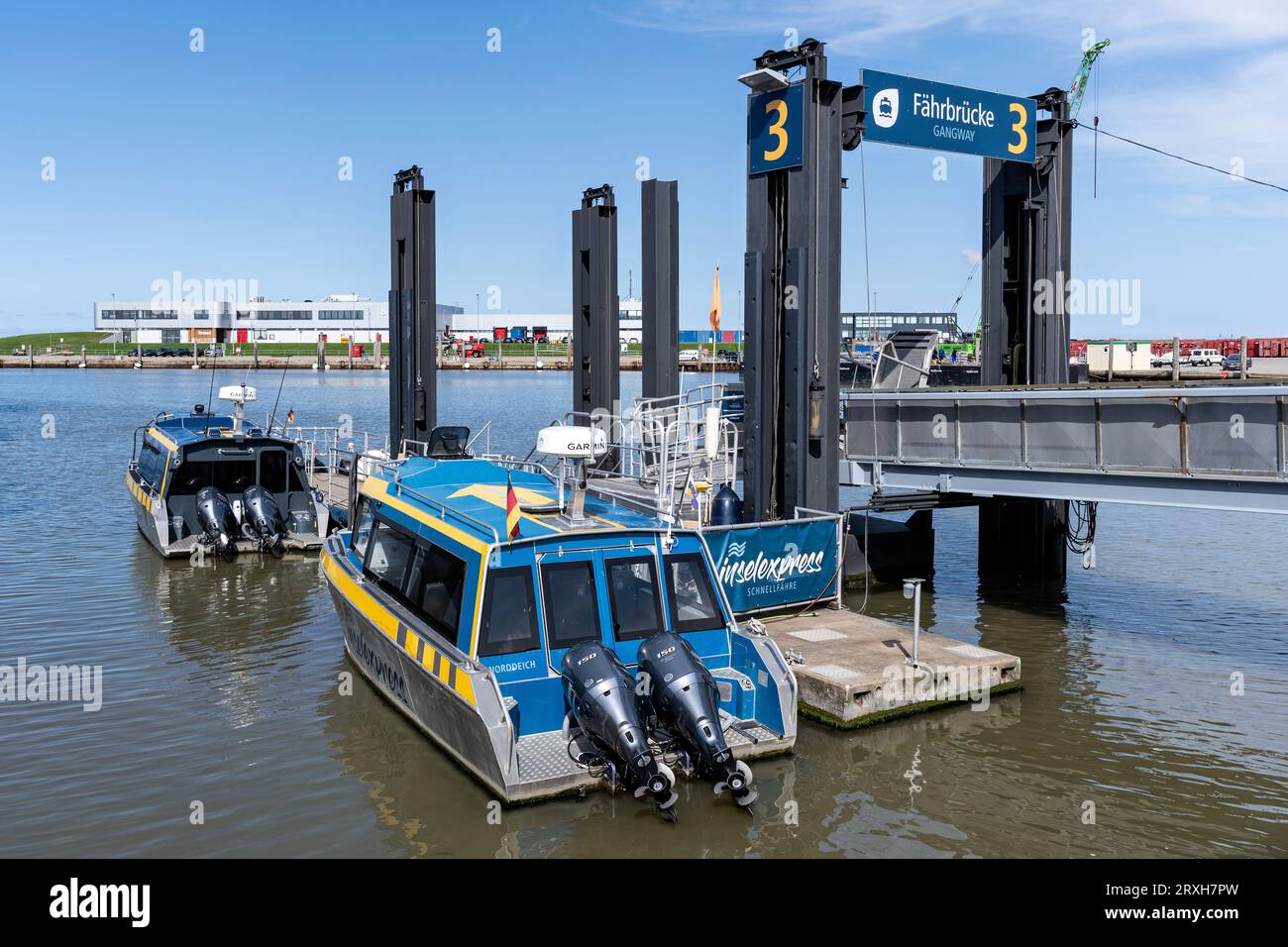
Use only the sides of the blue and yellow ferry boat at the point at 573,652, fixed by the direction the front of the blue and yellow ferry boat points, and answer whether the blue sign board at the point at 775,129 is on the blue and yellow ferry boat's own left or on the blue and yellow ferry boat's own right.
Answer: on the blue and yellow ferry boat's own right

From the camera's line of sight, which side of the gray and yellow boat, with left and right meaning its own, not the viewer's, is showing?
back

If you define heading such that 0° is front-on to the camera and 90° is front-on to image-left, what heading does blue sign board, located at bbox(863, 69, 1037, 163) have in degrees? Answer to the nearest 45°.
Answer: approximately 315°

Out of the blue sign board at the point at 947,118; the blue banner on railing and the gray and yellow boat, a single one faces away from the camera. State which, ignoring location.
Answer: the gray and yellow boat

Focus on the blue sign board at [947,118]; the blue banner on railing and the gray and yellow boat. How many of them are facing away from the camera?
1

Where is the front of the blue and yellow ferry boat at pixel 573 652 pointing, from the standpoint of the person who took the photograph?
facing away from the viewer and to the left of the viewer

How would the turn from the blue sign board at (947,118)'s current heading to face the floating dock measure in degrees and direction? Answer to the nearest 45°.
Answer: approximately 45° to its right

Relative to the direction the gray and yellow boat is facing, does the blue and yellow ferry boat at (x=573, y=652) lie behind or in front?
behind

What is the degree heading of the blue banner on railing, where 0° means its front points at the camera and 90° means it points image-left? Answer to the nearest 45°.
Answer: approximately 315°

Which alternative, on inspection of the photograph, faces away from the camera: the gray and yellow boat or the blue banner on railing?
the gray and yellow boat

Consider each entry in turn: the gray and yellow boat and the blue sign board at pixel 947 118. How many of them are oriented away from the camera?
1

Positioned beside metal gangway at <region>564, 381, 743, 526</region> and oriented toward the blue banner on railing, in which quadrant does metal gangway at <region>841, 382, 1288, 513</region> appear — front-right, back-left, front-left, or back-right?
front-left

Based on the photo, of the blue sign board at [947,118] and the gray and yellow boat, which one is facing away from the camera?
the gray and yellow boat

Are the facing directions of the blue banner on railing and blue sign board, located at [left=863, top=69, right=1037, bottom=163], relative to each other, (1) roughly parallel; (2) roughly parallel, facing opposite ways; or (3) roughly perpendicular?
roughly parallel

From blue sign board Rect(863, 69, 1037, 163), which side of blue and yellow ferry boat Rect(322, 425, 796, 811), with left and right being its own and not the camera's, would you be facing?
right
